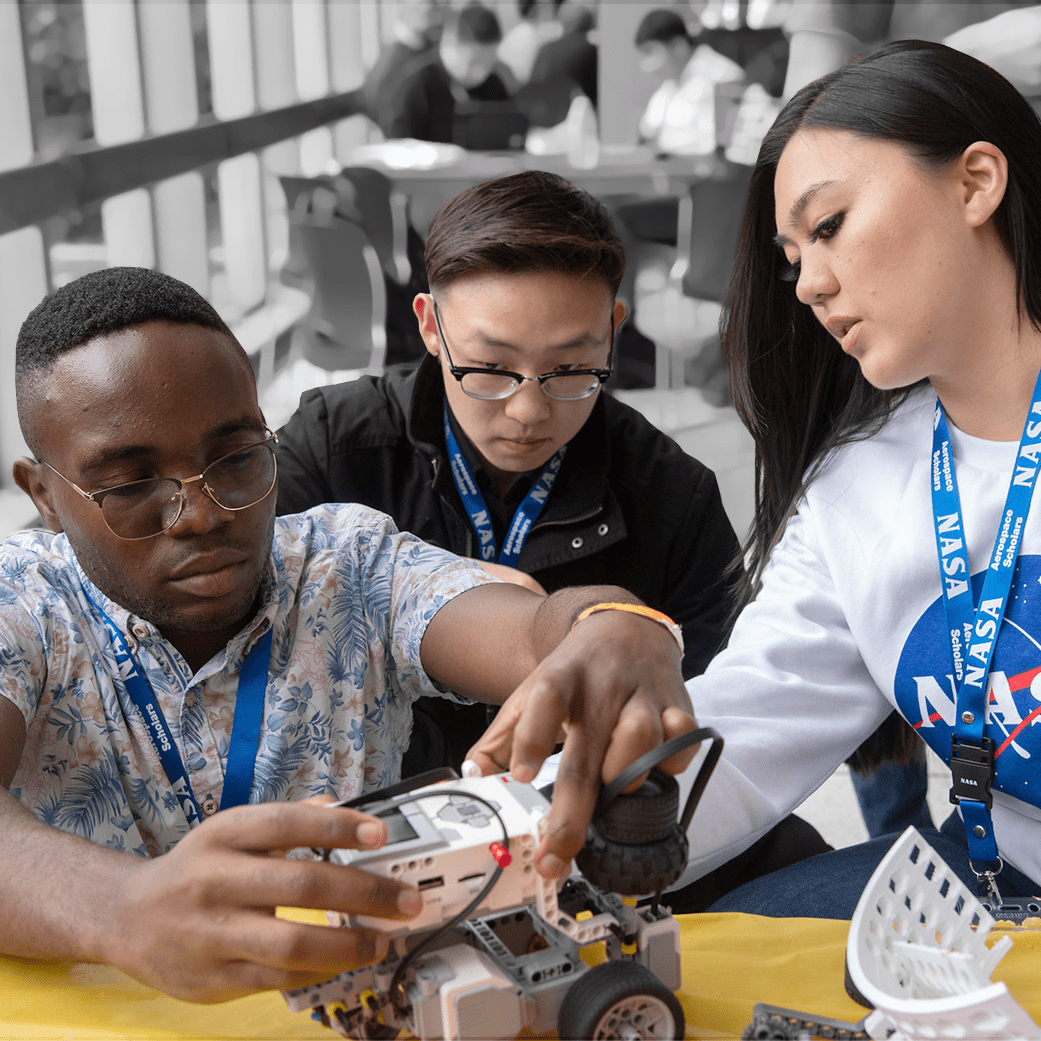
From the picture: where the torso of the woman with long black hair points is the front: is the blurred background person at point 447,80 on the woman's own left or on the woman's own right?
on the woman's own right

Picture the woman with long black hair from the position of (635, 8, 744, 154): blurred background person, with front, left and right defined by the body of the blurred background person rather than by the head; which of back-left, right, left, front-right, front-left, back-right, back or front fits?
front-left

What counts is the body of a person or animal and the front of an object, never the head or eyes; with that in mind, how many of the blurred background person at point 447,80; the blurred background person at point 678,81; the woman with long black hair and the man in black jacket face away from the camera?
0

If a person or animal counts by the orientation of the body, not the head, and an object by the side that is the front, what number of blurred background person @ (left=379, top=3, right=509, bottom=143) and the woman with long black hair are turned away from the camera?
0

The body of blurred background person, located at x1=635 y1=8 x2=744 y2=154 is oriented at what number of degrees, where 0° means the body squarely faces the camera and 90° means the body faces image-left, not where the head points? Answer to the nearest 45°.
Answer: approximately 45°

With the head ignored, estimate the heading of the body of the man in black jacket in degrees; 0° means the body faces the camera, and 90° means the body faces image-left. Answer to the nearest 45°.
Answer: approximately 0°

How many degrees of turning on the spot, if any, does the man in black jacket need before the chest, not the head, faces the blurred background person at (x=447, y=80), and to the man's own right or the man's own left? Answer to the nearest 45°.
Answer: approximately 180°

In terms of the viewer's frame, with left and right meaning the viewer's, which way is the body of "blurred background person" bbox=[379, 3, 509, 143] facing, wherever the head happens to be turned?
facing the viewer and to the right of the viewer

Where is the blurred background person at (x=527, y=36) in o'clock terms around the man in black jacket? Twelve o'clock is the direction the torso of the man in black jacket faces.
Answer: The blurred background person is roughly at 6 o'clock from the man in black jacket.

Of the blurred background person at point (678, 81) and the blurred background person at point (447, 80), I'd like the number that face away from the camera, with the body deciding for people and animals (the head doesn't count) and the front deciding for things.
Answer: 0

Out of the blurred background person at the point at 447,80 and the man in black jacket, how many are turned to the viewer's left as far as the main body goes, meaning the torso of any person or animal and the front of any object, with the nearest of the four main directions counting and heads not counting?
0

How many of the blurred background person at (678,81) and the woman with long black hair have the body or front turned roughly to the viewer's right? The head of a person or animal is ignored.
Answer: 0

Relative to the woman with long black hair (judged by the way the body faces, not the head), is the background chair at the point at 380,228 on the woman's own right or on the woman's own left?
on the woman's own right
